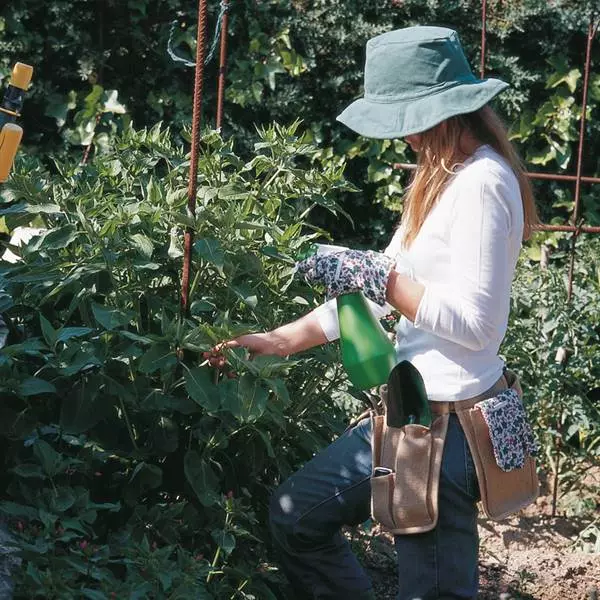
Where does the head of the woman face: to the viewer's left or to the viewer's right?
to the viewer's left

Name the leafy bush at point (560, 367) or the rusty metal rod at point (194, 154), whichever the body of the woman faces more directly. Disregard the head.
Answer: the rusty metal rod

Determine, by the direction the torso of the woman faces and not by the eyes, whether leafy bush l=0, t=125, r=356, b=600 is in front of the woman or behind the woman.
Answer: in front

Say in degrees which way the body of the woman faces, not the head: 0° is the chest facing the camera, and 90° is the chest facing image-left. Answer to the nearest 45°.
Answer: approximately 90°

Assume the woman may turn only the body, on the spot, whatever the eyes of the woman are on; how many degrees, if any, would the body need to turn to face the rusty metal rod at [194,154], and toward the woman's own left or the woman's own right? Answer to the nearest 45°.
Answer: approximately 45° to the woman's own right
